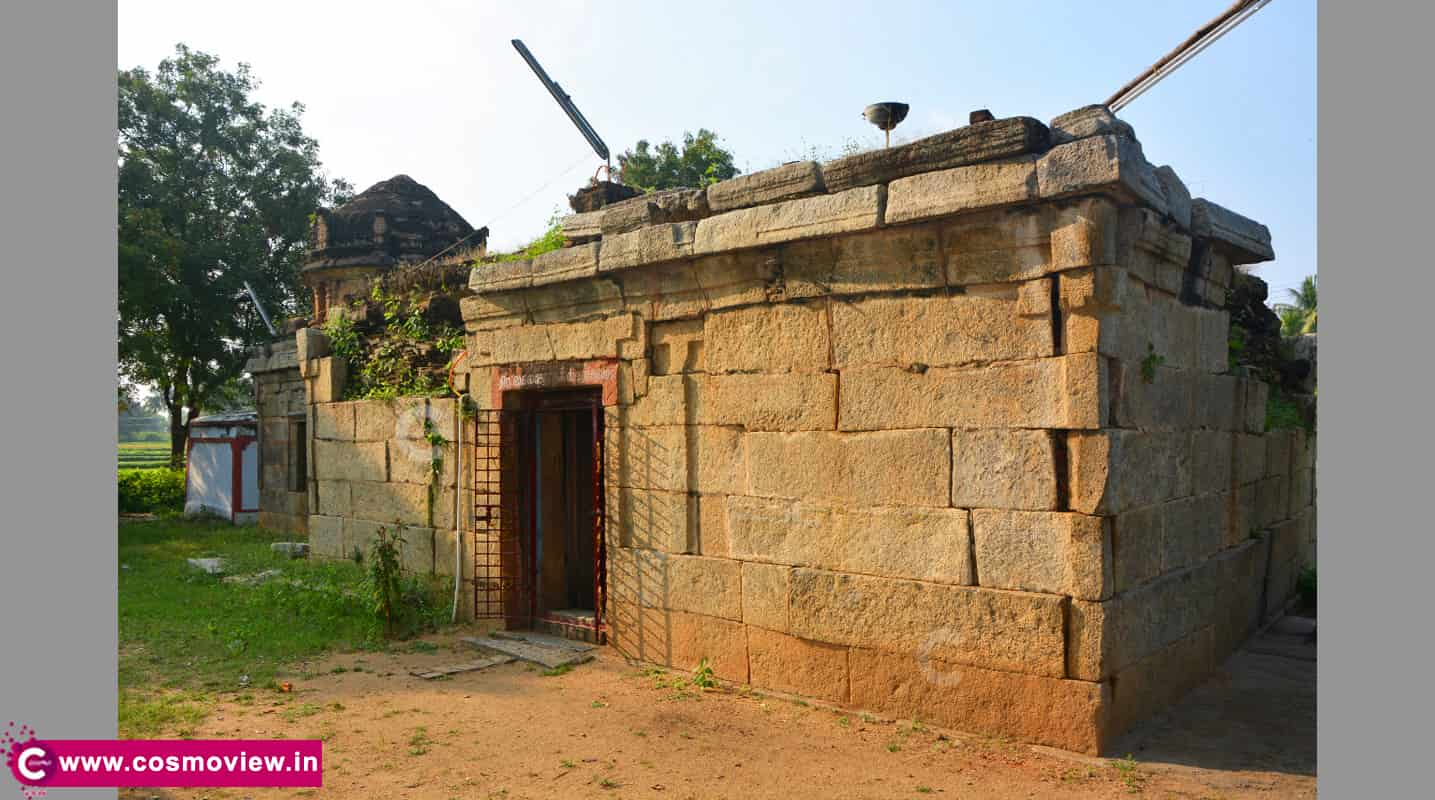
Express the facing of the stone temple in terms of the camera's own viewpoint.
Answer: facing the viewer and to the left of the viewer

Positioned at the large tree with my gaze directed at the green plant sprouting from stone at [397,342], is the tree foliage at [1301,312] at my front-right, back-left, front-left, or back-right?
front-left

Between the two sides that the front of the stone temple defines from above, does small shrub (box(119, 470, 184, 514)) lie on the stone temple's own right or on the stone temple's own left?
on the stone temple's own right

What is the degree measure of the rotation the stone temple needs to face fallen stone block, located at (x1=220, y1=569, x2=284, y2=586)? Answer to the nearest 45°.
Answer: approximately 90° to its right

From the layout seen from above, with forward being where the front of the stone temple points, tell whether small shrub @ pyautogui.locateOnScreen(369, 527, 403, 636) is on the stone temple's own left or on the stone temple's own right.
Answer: on the stone temple's own right

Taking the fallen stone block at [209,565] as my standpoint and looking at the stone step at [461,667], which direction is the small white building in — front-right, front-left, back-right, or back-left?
back-left

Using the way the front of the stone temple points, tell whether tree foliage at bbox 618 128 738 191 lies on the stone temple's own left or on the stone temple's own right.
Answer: on the stone temple's own right

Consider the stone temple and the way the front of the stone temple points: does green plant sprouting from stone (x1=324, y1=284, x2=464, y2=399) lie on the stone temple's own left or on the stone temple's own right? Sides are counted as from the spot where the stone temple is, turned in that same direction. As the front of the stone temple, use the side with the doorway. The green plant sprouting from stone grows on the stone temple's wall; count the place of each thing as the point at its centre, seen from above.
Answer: on the stone temple's own right

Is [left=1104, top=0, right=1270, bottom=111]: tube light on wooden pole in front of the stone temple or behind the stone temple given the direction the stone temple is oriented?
behind

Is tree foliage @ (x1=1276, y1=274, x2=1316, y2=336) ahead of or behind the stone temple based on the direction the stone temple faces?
behind

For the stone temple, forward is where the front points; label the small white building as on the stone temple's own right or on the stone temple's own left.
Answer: on the stone temple's own right
